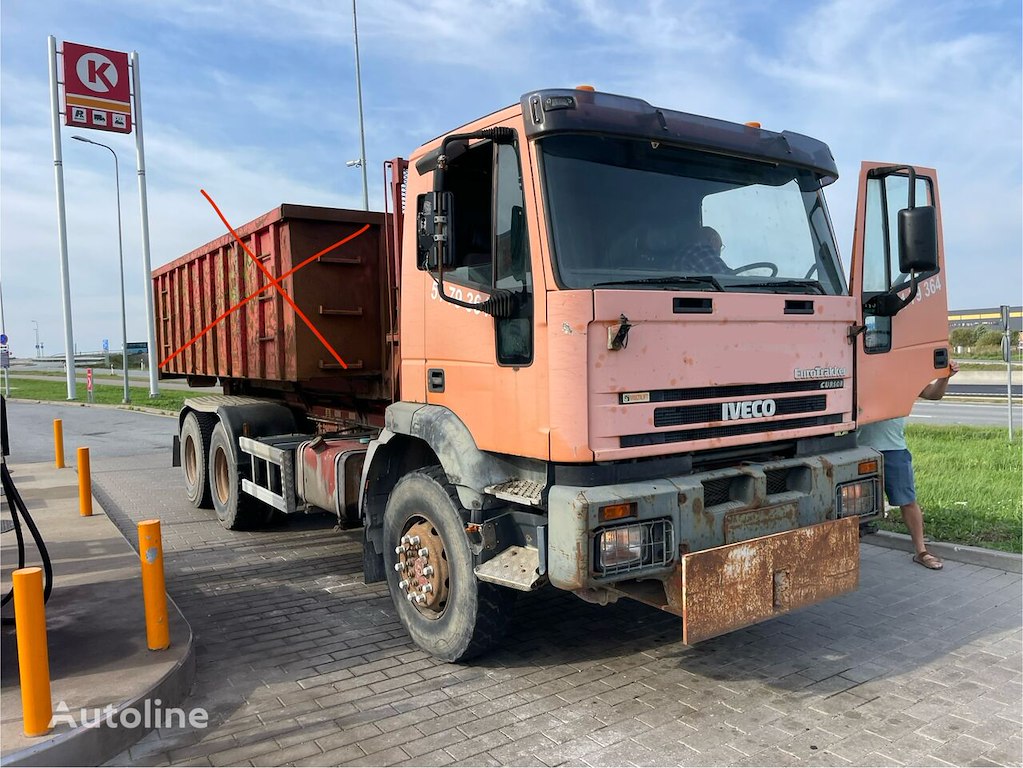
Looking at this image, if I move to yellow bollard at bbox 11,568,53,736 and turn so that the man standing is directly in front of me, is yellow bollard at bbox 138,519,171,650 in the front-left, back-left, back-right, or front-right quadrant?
front-left

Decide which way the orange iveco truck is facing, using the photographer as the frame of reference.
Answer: facing the viewer and to the right of the viewer

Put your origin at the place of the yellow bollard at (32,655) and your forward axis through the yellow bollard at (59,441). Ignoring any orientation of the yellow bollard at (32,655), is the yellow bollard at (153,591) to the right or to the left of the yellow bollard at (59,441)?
right

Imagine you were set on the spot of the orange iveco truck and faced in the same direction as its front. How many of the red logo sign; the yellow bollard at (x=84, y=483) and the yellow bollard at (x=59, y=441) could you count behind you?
3

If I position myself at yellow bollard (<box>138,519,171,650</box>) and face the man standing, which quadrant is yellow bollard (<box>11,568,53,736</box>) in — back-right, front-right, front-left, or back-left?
back-right

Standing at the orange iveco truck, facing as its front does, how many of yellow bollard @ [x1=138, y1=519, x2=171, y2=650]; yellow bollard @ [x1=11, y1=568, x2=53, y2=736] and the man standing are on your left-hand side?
1
